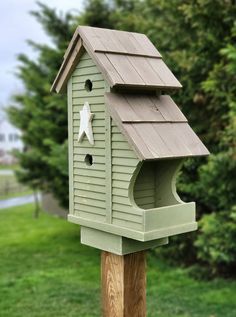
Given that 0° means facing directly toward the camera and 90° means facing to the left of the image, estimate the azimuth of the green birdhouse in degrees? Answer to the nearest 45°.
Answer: approximately 45°

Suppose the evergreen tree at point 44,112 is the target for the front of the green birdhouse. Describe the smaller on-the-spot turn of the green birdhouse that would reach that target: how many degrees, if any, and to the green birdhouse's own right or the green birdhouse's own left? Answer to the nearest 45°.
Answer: approximately 135° to the green birdhouse's own right
